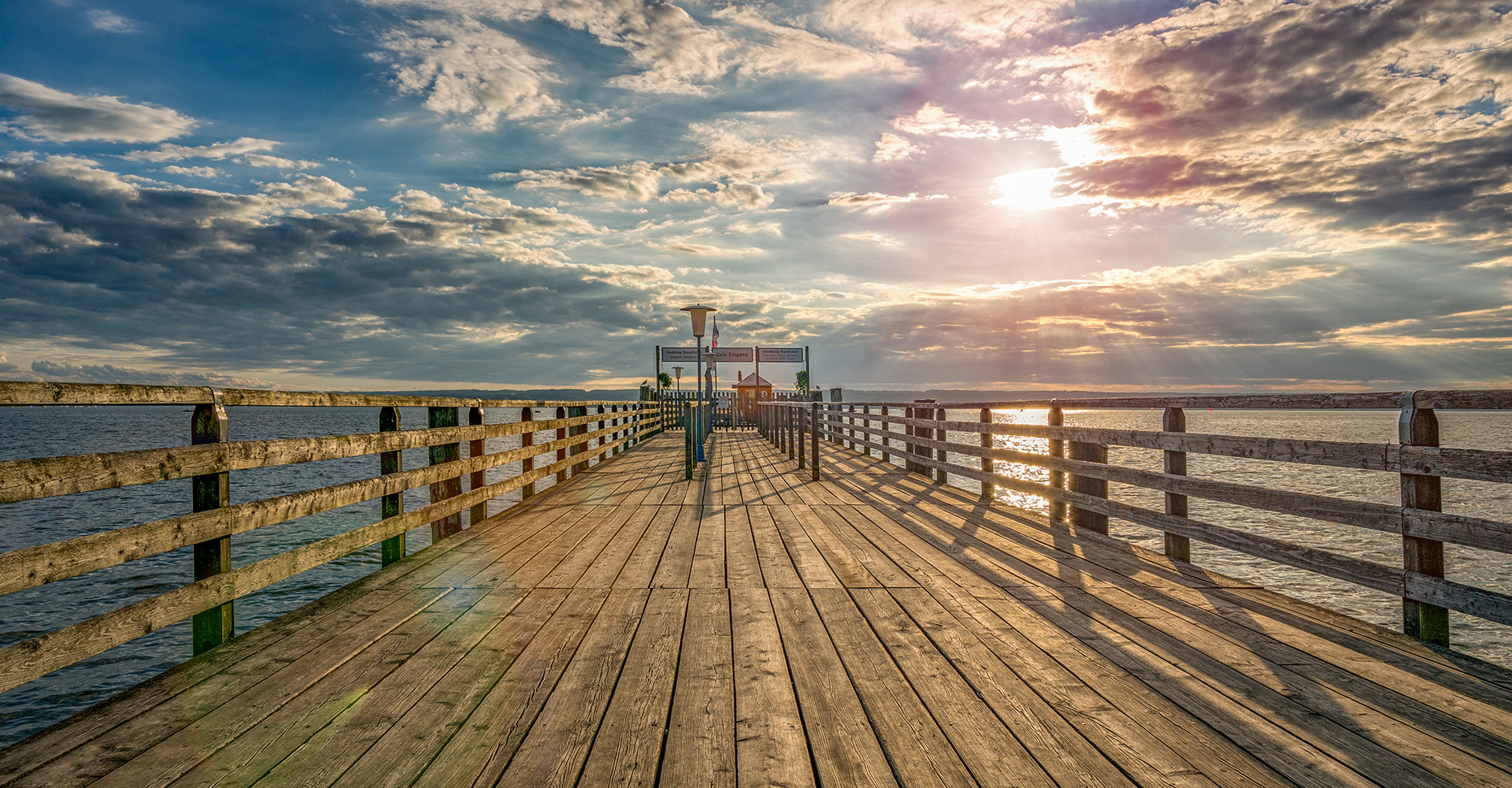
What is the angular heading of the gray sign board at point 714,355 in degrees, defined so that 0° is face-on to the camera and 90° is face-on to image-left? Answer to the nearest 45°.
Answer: approximately 0°

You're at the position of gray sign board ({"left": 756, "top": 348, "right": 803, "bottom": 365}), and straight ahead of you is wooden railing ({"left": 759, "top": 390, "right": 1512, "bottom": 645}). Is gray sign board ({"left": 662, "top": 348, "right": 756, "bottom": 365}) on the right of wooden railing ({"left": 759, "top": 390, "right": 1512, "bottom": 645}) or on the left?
right

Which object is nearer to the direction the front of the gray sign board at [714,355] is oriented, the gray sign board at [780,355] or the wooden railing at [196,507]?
the wooden railing

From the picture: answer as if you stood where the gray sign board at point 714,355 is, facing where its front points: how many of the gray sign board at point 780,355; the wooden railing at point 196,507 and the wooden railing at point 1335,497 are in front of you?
2

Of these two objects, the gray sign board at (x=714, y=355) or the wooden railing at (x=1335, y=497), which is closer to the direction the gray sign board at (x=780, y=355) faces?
the wooden railing

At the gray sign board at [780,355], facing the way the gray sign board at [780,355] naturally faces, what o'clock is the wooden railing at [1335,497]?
The wooden railing is roughly at 12 o'clock from the gray sign board.

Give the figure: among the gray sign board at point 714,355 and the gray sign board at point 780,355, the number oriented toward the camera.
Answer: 2

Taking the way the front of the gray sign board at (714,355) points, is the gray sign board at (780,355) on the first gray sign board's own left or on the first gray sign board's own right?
on the first gray sign board's own left

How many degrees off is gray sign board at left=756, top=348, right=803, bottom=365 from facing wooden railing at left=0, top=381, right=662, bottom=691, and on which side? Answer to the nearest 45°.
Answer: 0° — it already faces it

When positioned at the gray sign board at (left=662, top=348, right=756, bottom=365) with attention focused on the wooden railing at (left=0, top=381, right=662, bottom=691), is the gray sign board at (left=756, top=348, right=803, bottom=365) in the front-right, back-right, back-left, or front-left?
back-left

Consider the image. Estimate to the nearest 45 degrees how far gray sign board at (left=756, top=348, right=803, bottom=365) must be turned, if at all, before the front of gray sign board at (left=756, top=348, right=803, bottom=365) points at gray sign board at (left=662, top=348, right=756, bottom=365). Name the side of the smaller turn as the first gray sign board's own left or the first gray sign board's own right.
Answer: approximately 45° to the first gray sign board's own right

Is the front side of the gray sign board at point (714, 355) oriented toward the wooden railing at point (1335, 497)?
yes

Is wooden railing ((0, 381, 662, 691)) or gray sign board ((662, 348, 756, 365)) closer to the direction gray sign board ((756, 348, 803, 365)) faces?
the wooden railing
